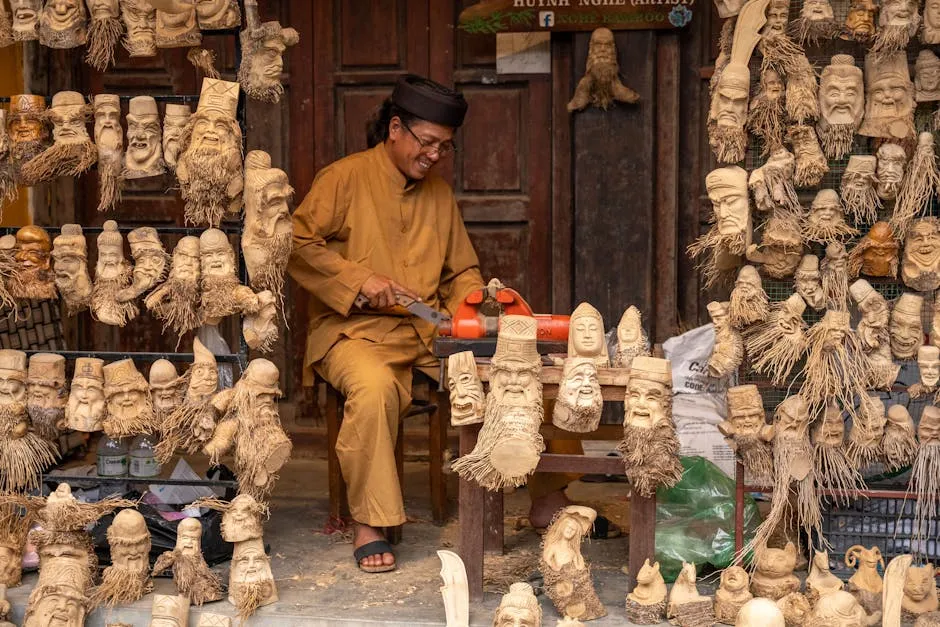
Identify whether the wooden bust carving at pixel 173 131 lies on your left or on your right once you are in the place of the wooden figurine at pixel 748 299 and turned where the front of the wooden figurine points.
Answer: on your right

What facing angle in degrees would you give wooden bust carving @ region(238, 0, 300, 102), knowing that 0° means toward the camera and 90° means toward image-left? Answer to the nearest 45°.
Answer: approximately 315°

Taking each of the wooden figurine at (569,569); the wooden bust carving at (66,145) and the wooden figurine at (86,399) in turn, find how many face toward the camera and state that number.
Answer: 3

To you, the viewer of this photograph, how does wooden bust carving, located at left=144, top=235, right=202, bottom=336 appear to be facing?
facing the viewer

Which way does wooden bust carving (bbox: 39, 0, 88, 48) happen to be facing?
toward the camera

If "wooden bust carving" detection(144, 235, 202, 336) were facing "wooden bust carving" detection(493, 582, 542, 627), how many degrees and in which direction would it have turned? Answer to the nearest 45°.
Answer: approximately 45° to its left

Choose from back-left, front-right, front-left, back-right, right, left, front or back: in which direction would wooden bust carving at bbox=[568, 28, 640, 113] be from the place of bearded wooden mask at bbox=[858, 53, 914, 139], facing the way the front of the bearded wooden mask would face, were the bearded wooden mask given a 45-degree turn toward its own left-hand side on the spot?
back

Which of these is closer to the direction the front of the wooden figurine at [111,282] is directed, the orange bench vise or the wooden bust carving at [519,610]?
the wooden bust carving

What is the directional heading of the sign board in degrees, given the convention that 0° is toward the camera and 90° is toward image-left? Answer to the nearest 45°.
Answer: approximately 0°

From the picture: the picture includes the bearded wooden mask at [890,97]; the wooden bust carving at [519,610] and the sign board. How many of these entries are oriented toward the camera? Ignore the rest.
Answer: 3

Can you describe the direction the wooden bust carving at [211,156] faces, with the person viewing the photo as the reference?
facing the viewer

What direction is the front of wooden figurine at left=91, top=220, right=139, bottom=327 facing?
toward the camera

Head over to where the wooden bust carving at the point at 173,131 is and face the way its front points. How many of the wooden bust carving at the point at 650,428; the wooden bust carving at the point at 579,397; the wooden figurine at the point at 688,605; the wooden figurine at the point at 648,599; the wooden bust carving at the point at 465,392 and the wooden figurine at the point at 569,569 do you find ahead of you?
6
